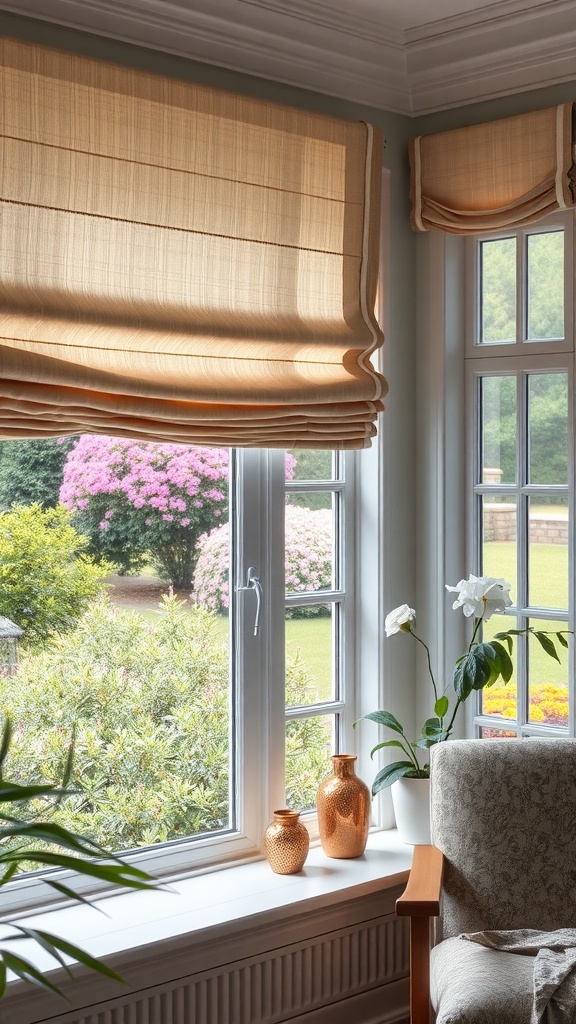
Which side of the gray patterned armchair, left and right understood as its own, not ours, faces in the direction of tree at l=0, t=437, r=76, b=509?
back

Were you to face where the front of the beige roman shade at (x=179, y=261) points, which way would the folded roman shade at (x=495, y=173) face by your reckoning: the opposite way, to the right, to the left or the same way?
to the right

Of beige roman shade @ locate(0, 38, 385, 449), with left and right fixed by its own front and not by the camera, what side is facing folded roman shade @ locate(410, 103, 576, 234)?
left

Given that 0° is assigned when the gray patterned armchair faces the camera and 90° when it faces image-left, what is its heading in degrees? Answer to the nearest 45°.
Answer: approximately 0°
